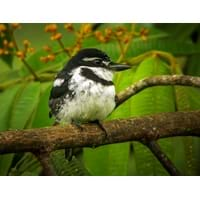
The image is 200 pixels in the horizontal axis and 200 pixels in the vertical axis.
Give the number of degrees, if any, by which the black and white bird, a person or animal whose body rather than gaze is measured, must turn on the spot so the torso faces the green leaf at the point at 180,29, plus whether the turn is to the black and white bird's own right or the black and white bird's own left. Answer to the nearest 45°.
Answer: approximately 90° to the black and white bird's own left

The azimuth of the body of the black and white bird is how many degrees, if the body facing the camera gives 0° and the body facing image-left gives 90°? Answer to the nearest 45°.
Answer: approximately 315°

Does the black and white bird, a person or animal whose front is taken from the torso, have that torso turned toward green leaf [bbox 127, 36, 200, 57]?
no

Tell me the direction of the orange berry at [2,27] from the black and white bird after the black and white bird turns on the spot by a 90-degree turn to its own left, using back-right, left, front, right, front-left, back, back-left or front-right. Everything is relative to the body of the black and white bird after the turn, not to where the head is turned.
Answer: left
